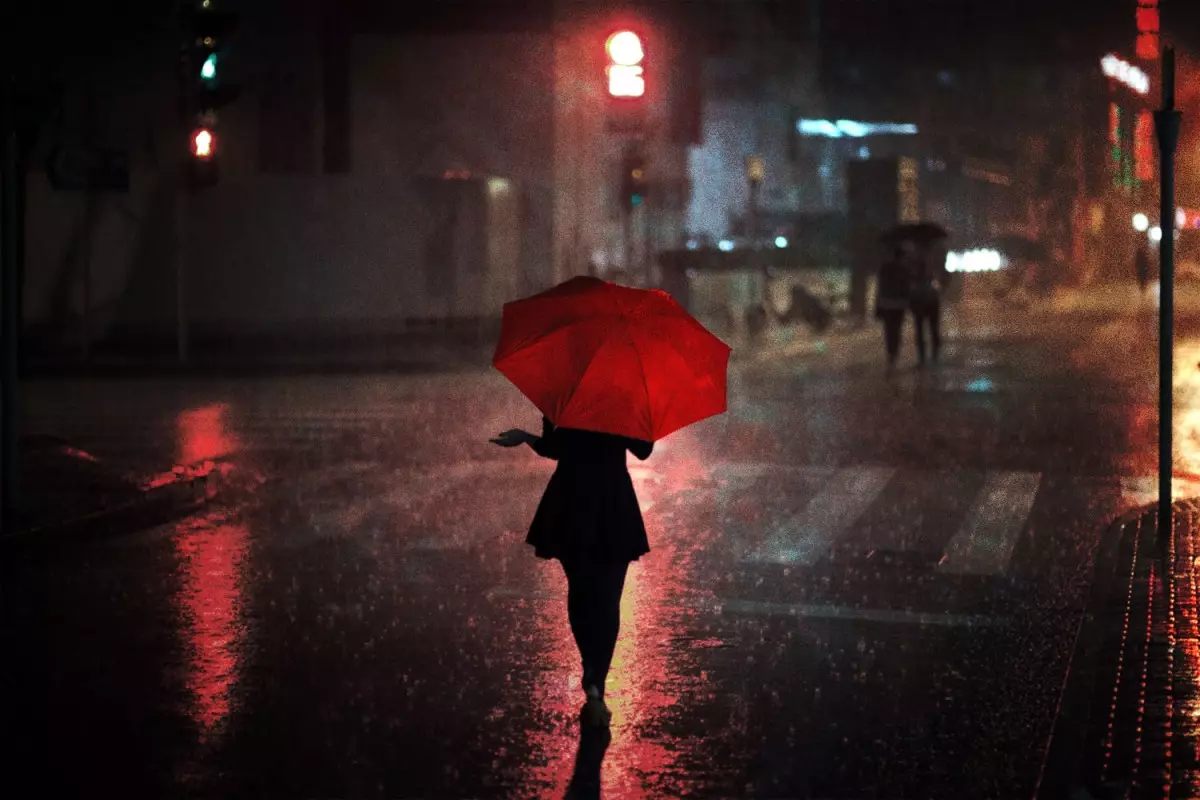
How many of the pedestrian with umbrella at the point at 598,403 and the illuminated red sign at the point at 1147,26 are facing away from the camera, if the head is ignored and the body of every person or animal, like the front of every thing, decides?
1

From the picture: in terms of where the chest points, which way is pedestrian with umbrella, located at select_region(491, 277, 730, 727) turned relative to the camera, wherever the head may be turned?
away from the camera

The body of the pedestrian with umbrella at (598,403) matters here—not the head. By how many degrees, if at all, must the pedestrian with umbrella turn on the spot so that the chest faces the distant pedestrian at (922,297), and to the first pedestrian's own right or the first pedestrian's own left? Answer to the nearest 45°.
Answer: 0° — they already face them

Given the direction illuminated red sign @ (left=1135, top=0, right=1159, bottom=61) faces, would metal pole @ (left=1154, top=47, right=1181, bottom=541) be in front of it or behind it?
in front

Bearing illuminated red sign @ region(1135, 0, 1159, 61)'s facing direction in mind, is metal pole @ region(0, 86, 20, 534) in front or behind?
in front

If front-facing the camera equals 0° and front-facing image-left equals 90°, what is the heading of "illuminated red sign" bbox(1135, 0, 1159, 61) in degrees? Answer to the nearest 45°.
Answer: approximately 0°

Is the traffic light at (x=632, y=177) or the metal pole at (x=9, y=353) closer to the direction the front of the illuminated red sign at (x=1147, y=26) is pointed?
the metal pole

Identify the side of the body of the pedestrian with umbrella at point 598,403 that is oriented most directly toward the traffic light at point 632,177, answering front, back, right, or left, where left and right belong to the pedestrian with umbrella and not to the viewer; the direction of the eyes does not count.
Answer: front

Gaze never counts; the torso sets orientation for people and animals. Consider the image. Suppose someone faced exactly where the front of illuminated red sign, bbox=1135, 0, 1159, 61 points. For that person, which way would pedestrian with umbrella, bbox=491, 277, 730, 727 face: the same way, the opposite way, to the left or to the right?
the opposite way
